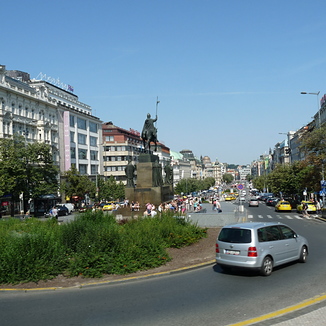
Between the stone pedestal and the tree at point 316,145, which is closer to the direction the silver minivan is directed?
the tree

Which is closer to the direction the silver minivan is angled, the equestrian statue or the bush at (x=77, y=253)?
the equestrian statue

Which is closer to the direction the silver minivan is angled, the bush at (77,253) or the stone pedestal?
the stone pedestal

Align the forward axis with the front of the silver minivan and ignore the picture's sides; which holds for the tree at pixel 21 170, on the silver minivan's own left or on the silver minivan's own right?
on the silver minivan's own left

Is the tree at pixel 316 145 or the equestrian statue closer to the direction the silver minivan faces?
the tree

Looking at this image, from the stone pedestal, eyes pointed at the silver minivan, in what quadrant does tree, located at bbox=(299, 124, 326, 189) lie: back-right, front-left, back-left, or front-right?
back-left

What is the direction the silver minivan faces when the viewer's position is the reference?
facing away from the viewer and to the right of the viewer

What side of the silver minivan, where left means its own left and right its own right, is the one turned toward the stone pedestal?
left

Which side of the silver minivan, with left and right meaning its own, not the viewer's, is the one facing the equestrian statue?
left
